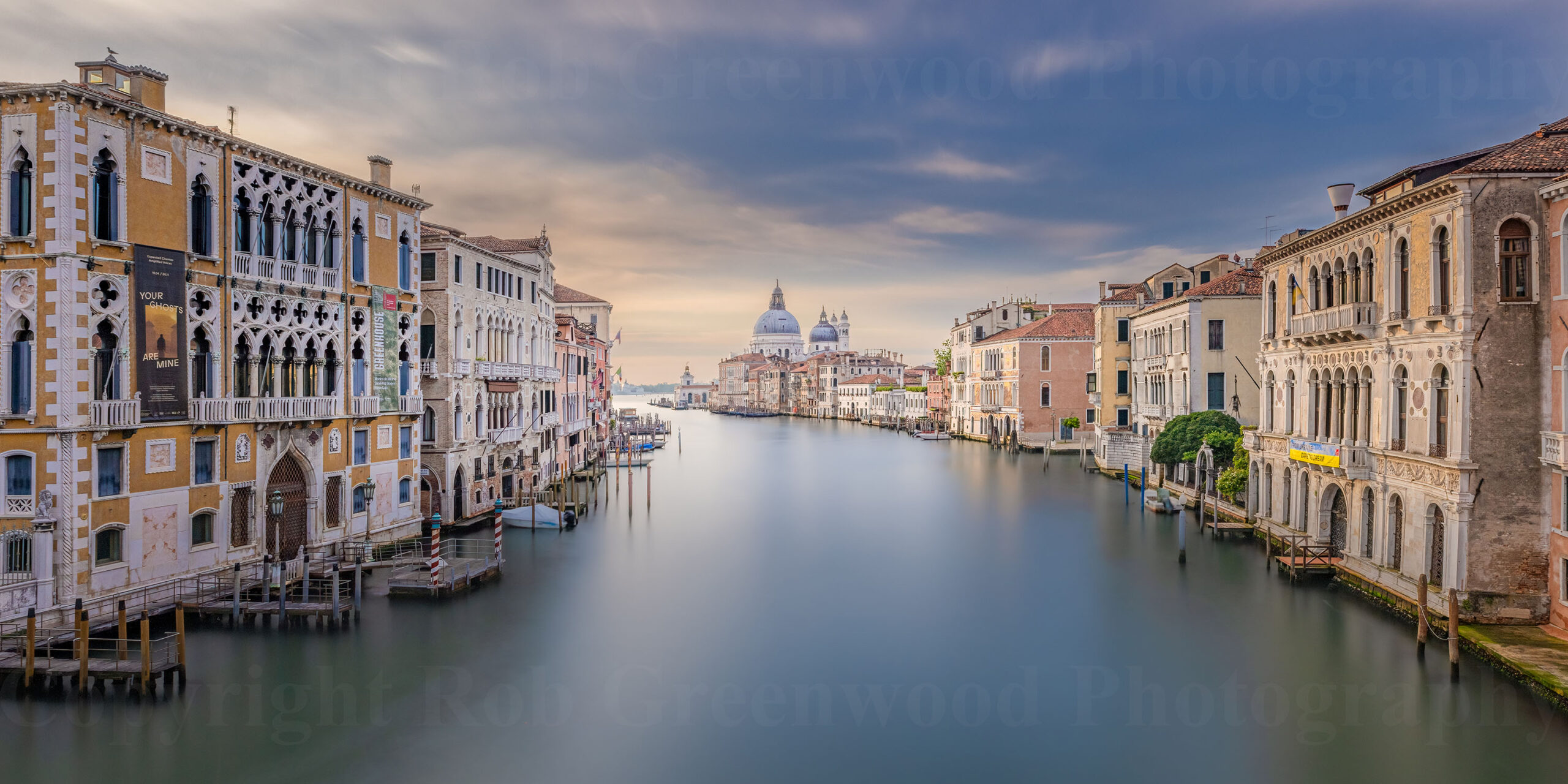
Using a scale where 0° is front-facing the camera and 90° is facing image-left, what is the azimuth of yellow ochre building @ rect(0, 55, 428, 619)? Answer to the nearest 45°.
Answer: approximately 315°

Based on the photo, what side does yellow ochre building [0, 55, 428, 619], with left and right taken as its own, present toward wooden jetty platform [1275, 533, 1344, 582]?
front

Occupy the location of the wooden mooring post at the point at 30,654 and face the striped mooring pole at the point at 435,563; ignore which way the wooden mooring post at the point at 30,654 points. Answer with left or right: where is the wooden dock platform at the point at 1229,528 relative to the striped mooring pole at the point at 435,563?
right

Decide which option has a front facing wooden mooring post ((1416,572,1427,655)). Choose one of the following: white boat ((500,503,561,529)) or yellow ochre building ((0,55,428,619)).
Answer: the yellow ochre building

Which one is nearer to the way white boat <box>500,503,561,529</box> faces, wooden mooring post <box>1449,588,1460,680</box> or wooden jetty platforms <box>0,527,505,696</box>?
the wooden jetty platforms

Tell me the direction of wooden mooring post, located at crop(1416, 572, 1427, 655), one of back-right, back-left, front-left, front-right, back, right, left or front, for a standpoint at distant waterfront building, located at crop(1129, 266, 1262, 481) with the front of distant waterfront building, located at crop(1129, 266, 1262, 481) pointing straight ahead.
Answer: front-left

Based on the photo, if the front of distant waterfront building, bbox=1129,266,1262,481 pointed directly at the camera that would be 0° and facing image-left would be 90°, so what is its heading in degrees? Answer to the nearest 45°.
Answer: approximately 45°

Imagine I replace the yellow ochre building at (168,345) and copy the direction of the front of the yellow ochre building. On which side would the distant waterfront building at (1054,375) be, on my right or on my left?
on my left

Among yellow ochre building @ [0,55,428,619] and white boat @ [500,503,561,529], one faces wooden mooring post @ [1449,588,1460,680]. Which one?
the yellow ochre building

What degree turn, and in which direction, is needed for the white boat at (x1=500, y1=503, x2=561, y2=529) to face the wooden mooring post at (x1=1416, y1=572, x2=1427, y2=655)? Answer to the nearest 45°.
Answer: approximately 135° to its left
